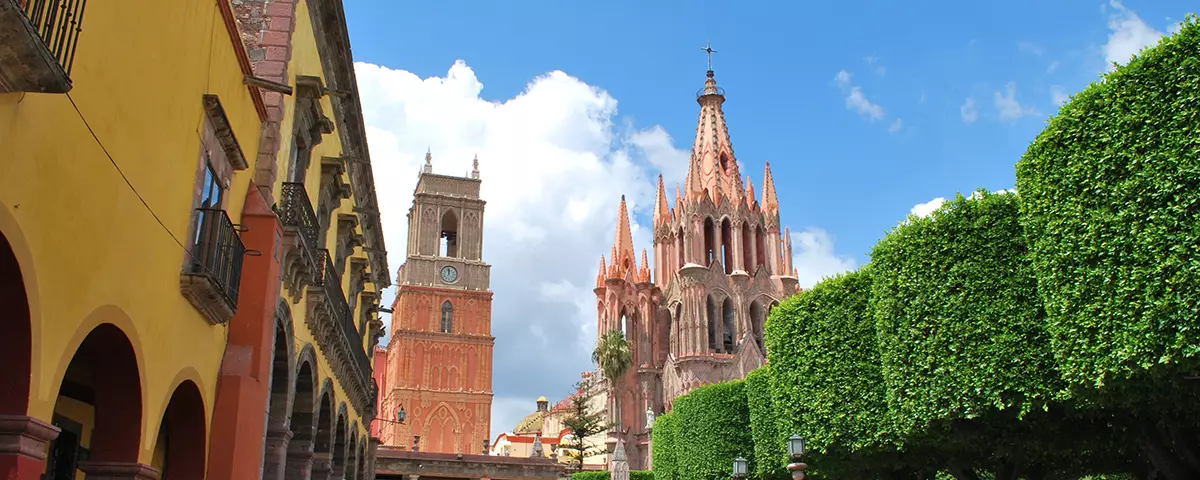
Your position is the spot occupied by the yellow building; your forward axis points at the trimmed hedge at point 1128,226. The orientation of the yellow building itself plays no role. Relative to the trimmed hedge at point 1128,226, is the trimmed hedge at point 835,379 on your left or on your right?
left

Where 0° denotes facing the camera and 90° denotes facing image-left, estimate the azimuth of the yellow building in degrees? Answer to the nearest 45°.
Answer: approximately 270°

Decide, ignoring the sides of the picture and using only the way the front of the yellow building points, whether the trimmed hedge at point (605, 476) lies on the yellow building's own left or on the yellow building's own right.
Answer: on the yellow building's own left

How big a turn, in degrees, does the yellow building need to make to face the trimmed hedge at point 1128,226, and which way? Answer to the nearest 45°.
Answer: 0° — it already faces it

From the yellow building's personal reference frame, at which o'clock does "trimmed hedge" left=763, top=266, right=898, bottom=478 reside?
The trimmed hedge is roughly at 11 o'clock from the yellow building.

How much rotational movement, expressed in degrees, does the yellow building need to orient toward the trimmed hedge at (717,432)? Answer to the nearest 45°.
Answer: approximately 45° to its left

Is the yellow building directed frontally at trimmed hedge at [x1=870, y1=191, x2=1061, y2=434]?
yes
